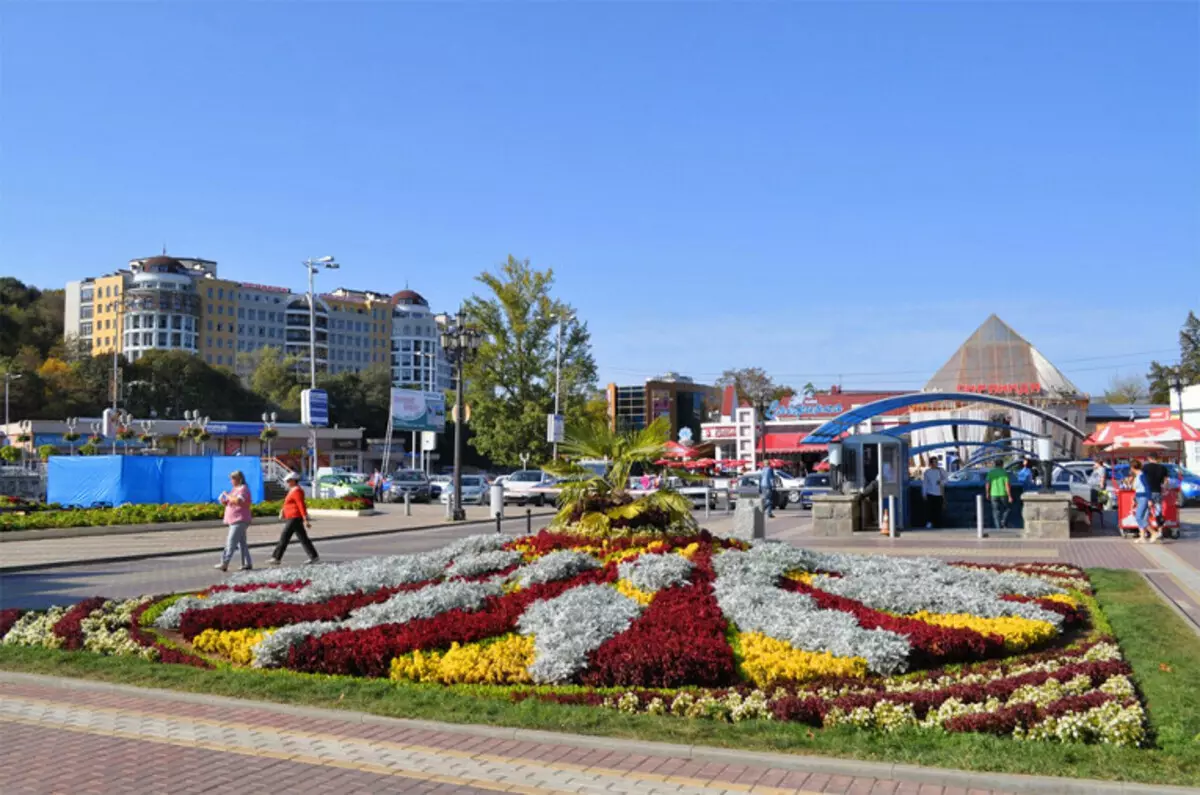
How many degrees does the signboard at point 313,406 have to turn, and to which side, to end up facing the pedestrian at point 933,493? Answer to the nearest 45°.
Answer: approximately 45° to its left

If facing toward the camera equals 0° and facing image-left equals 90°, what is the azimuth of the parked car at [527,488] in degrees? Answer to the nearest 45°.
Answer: approximately 45°

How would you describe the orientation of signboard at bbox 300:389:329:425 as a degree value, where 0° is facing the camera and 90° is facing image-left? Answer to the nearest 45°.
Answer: approximately 0°

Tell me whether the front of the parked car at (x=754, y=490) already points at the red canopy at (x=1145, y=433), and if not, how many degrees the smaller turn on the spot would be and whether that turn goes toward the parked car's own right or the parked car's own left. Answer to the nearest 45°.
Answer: approximately 90° to the parked car's own left

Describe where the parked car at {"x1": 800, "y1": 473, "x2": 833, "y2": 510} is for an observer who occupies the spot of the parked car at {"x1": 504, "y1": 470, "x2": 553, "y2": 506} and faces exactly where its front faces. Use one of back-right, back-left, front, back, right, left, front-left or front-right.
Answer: back-left

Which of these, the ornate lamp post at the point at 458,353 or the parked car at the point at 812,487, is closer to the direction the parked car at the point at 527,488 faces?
the ornate lamp post

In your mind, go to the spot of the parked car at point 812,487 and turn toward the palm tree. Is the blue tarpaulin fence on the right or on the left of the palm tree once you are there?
right
